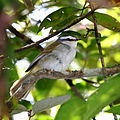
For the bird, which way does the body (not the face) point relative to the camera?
to the viewer's right

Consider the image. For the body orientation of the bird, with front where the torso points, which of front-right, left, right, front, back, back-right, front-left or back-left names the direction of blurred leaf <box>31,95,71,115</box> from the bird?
right

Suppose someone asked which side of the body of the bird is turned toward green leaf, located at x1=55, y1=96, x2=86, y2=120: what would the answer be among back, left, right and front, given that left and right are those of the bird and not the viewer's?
right

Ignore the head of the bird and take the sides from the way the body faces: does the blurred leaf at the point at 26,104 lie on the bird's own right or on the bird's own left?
on the bird's own right
